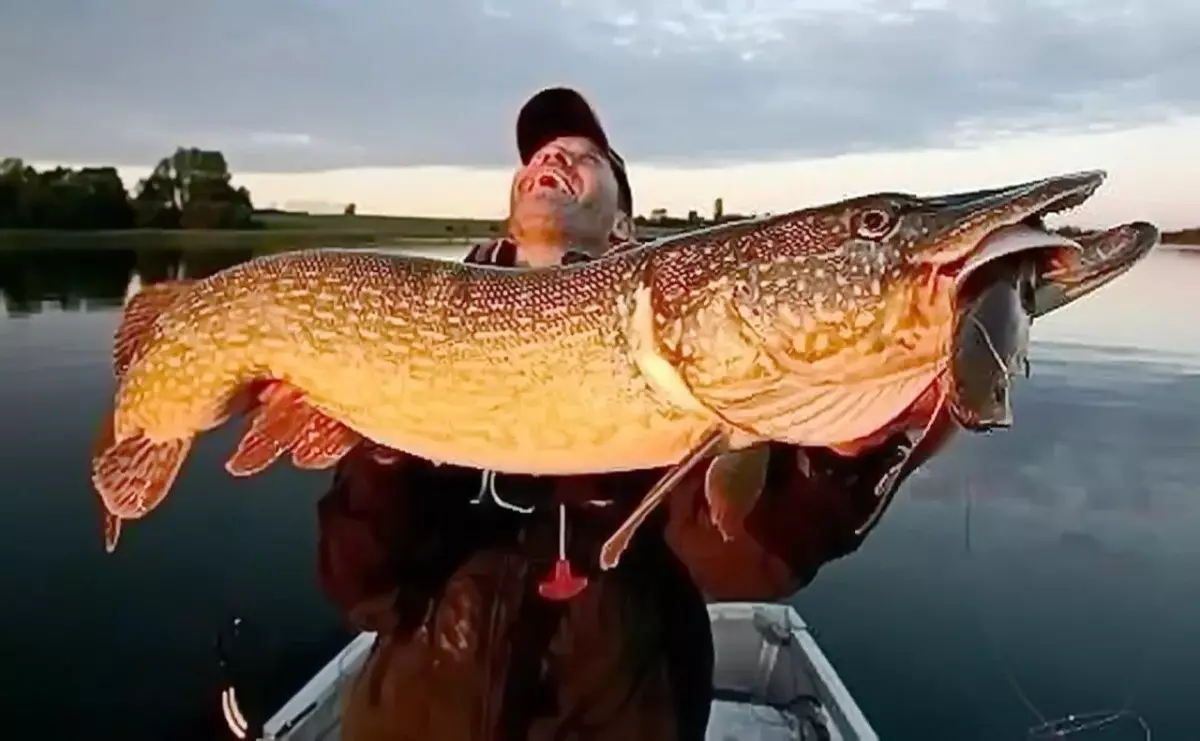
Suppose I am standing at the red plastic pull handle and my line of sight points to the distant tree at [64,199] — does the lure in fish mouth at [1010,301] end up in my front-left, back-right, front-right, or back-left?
back-right

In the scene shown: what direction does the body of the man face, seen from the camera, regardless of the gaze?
toward the camera

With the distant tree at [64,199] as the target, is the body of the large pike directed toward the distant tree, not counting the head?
no

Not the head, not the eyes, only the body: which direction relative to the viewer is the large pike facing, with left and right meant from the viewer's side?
facing to the right of the viewer
